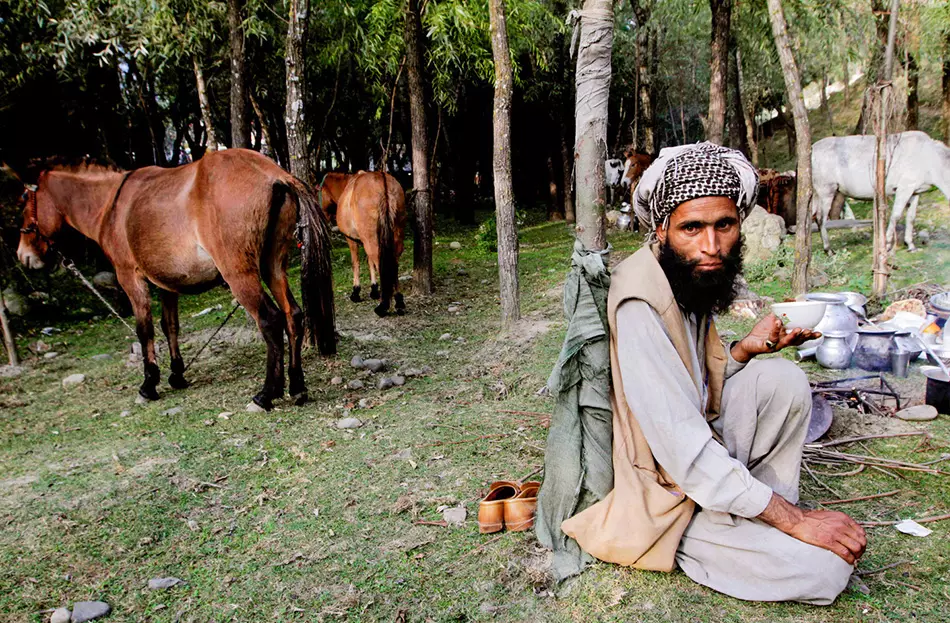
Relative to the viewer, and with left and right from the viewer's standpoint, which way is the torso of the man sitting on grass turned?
facing the viewer and to the right of the viewer

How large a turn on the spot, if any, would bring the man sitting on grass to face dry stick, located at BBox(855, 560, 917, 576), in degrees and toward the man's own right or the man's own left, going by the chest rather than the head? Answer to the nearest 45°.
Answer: approximately 90° to the man's own left

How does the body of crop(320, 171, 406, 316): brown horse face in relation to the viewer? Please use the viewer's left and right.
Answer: facing away from the viewer and to the left of the viewer

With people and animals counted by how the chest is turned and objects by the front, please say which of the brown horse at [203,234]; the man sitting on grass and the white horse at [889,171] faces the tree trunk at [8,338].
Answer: the brown horse

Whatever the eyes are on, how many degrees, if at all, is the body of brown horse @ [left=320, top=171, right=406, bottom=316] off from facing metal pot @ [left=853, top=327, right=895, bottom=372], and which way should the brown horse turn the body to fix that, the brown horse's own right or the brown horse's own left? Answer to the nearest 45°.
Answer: approximately 180°

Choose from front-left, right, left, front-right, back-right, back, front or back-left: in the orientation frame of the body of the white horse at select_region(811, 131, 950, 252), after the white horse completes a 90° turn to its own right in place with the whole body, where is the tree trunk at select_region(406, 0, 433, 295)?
front-right

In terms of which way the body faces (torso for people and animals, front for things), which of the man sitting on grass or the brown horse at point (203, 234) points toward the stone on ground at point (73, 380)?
the brown horse

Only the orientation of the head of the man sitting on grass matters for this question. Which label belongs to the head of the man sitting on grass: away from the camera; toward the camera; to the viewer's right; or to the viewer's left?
toward the camera

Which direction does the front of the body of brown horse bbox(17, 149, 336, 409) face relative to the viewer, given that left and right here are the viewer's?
facing away from the viewer and to the left of the viewer

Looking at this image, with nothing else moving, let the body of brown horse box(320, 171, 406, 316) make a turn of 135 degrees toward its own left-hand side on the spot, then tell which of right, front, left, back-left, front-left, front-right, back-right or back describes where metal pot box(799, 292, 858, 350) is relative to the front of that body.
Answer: front-left

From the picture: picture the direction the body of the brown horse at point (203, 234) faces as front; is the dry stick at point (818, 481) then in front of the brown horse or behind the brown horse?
behind

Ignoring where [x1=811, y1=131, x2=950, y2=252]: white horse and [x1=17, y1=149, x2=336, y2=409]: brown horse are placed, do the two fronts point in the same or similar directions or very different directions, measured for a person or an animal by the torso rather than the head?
very different directions

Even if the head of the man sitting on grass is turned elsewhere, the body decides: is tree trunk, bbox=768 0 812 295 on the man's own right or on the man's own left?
on the man's own left

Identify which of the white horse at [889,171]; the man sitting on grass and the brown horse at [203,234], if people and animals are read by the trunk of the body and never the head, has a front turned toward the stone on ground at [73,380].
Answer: the brown horse

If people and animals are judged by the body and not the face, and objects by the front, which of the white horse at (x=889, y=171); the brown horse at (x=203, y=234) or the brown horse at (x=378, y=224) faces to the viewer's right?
the white horse
